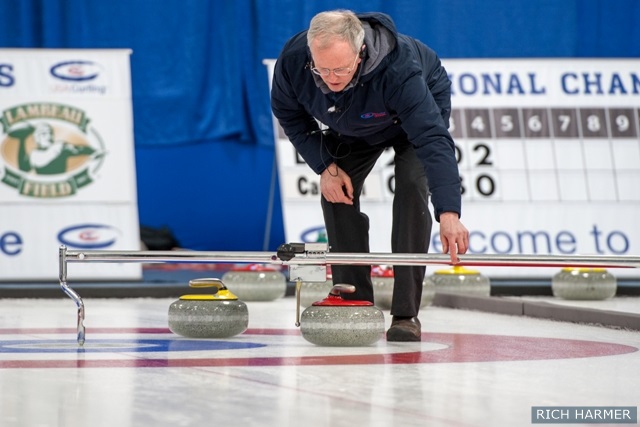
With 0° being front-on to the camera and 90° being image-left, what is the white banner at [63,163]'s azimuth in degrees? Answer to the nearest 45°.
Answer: approximately 0°

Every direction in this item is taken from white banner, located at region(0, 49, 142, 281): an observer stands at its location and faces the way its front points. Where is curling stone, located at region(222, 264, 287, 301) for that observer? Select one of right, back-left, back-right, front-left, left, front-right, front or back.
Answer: front-left

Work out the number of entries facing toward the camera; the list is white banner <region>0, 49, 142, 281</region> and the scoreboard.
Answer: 2

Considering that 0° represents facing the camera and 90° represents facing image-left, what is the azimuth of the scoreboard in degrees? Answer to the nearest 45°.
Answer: approximately 0°

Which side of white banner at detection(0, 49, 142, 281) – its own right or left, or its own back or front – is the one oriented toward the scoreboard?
left

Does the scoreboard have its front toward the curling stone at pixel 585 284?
yes

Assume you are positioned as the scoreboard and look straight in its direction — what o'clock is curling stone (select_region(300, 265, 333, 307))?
The curling stone is roughly at 1 o'clock from the scoreboard.

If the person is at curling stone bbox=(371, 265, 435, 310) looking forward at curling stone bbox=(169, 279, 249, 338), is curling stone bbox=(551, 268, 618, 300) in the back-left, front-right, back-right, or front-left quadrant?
back-left
